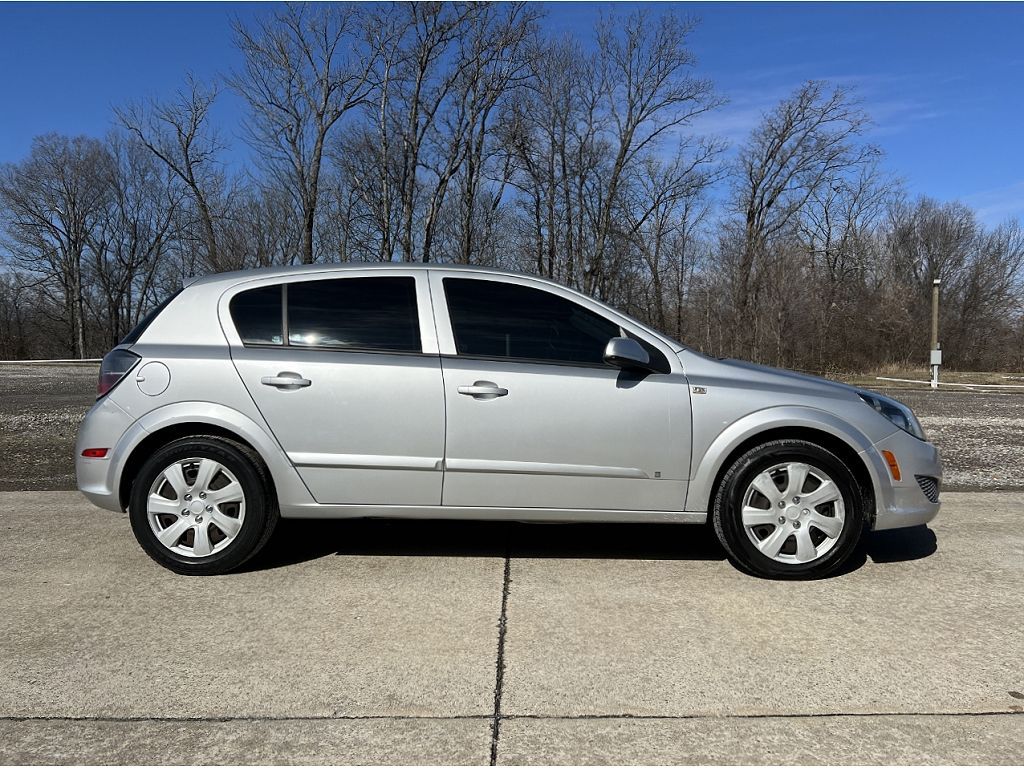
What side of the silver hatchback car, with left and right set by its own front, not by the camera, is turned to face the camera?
right
